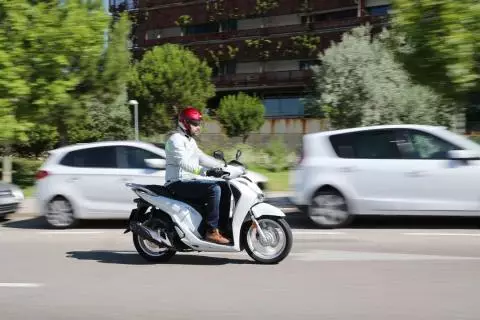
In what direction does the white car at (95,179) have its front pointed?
to the viewer's right

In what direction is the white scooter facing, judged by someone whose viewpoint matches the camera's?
facing to the right of the viewer

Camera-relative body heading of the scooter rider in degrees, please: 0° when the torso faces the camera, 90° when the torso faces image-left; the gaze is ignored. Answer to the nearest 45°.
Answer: approximately 270°

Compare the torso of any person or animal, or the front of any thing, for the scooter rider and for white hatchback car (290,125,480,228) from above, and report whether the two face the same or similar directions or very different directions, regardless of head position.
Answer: same or similar directions

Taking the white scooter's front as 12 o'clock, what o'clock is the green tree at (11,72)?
The green tree is roughly at 8 o'clock from the white scooter.

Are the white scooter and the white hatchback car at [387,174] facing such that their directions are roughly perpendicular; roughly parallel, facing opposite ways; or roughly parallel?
roughly parallel

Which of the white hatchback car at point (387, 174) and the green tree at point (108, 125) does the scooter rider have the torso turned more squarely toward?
the white hatchback car

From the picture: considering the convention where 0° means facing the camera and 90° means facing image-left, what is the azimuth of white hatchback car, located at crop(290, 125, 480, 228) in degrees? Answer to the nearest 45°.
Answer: approximately 270°

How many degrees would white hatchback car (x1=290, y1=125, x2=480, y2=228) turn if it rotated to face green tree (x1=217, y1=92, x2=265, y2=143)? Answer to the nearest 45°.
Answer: approximately 90° to its left

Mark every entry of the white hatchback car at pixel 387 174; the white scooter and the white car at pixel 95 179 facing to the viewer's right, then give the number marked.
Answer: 3

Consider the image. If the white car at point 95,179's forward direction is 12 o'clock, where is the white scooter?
The white scooter is roughly at 2 o'clock from the white car.

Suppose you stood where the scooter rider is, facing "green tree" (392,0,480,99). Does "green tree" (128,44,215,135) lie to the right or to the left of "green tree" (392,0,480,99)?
left

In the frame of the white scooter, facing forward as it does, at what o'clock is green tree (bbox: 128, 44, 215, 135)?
The green tree is roughly at 9 o'clock from the white scooter.

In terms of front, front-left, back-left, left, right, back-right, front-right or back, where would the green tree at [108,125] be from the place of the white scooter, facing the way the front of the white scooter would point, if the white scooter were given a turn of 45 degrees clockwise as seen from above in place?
back-left

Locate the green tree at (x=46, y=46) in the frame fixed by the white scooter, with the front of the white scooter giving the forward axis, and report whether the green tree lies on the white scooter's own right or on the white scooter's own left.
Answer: on the white scooter's own left

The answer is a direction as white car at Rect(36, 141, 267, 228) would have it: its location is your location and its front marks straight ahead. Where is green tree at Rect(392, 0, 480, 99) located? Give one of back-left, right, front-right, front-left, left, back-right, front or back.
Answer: front
